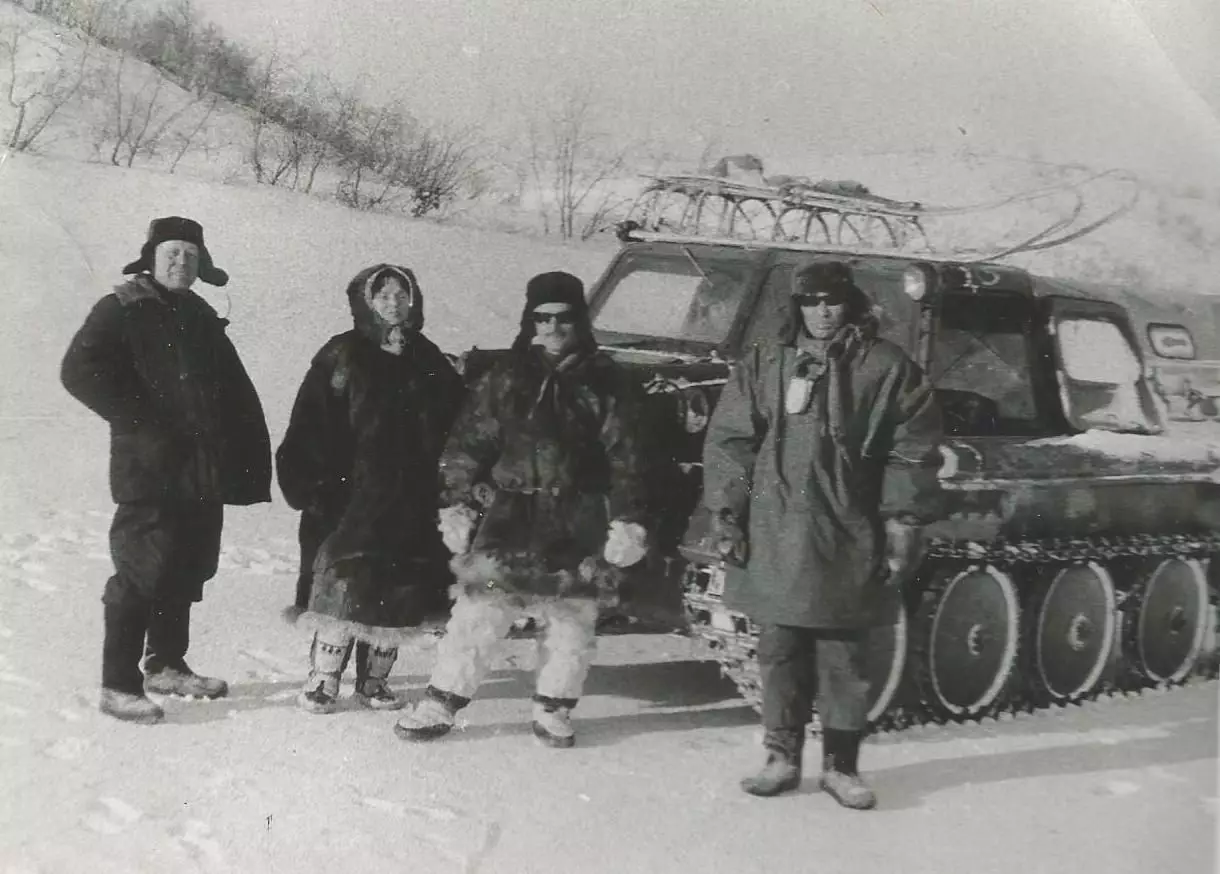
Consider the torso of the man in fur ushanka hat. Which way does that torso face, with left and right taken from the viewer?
facing the viewer and to the right of the viewer

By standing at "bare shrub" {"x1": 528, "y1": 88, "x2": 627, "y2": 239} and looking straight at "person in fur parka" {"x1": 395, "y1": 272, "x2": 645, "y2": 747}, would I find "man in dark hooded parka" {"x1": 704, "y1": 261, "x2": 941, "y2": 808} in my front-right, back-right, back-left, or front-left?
front-left

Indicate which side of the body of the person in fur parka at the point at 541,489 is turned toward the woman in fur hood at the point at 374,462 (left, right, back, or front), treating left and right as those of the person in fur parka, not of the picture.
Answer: right

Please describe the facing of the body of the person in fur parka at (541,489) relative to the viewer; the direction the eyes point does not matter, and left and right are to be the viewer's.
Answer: facing the viewer

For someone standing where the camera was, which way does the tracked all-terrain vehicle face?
facing the viewer and to the left of the viewer

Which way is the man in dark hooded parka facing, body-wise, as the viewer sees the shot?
toward the camera

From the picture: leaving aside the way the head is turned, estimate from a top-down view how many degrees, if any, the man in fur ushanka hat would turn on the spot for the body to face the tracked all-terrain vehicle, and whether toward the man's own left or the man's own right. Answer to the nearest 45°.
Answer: approximately 45° to the man's own left

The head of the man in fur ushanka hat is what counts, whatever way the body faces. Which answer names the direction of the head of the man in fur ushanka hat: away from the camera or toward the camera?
toward the camera

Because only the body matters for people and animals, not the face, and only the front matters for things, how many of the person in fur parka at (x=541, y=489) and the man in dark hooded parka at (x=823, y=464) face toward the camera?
2

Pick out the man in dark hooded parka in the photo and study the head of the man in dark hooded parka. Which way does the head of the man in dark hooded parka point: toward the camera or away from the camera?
toward the camera

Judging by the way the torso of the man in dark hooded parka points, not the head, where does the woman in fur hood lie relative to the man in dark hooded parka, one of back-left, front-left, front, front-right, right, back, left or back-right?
right

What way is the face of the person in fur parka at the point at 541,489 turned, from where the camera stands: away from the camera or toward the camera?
toward the camera
